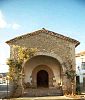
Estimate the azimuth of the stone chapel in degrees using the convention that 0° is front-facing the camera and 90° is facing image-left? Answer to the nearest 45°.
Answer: approximately 0°
